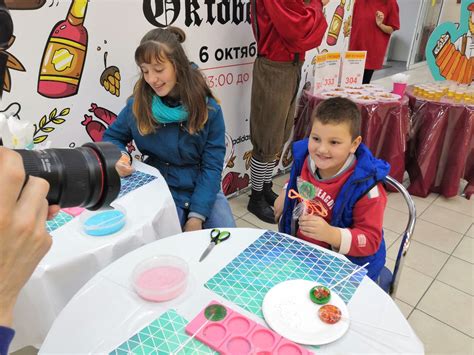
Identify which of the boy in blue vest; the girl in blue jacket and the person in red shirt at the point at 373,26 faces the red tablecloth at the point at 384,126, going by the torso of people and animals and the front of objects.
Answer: the person in red shirt

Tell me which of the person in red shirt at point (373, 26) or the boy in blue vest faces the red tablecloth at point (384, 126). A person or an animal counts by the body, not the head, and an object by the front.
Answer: the person in red shirt

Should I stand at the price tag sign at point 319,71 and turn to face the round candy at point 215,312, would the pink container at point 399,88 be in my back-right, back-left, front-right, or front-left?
back-left

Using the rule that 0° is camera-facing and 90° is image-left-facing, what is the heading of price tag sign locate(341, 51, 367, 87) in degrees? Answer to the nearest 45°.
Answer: approximately 0°

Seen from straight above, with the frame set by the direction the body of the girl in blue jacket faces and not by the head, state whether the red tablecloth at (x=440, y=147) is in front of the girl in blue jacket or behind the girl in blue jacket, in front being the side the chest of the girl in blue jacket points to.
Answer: behind

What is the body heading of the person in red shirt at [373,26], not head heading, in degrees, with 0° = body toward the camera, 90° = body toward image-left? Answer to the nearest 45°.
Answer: approximately 0°

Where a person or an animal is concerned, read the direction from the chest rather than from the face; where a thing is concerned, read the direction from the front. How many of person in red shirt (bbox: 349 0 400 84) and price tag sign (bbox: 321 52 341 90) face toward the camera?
2

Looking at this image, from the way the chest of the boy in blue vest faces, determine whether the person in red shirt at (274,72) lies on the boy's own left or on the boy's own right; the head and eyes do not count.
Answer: on the boy's own right
